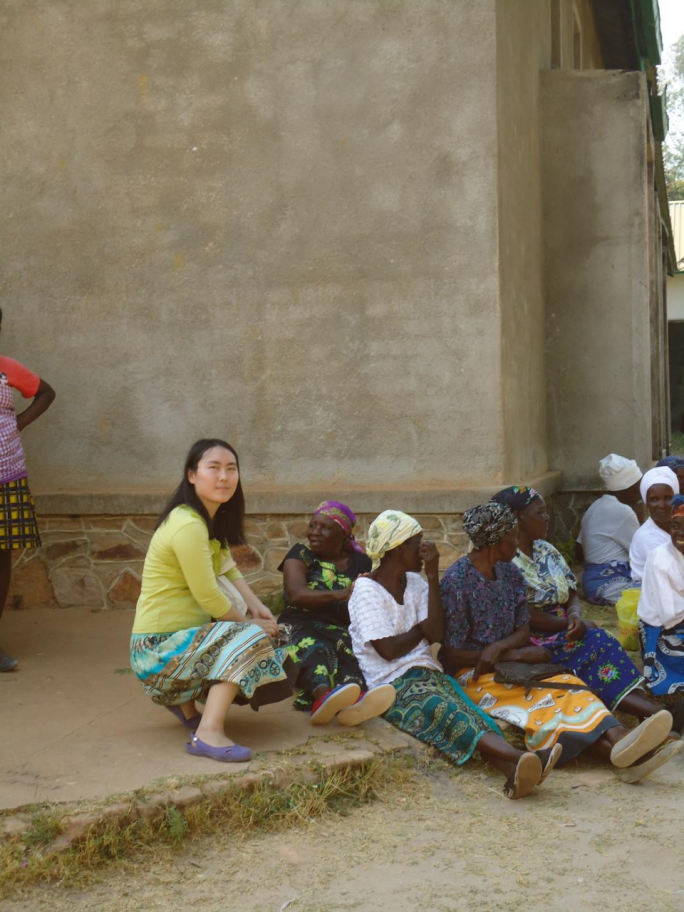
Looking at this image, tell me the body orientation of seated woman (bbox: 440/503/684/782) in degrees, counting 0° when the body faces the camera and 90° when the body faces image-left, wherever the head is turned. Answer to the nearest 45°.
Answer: approximately 315°

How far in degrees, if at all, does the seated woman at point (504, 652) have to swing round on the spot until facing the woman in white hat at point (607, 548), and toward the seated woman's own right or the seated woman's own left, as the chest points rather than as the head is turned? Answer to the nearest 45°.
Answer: approximately 135° to the seated woman's own left

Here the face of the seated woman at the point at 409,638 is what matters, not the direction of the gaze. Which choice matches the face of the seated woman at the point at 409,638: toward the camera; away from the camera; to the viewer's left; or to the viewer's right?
to the viewer's right

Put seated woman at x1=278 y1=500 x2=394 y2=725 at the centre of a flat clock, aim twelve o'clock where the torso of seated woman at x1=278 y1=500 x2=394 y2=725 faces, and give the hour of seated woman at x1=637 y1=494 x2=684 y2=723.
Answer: seated woman at x1=637 y1=494 x2=684 y2=723 is roughly at 9 o'clock from seated woman at x1=278 y1=500 x2=394 y2=725.

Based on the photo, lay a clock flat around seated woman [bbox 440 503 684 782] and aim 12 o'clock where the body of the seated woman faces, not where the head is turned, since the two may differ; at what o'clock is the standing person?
The standing person is roughly at 5 o'clock from the seated woman.

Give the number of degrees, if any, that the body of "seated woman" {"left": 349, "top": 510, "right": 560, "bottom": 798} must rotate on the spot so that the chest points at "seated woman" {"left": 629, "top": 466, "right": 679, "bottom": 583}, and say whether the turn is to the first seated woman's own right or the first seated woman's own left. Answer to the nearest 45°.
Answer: approximately 90° to the first seated woman's own left
